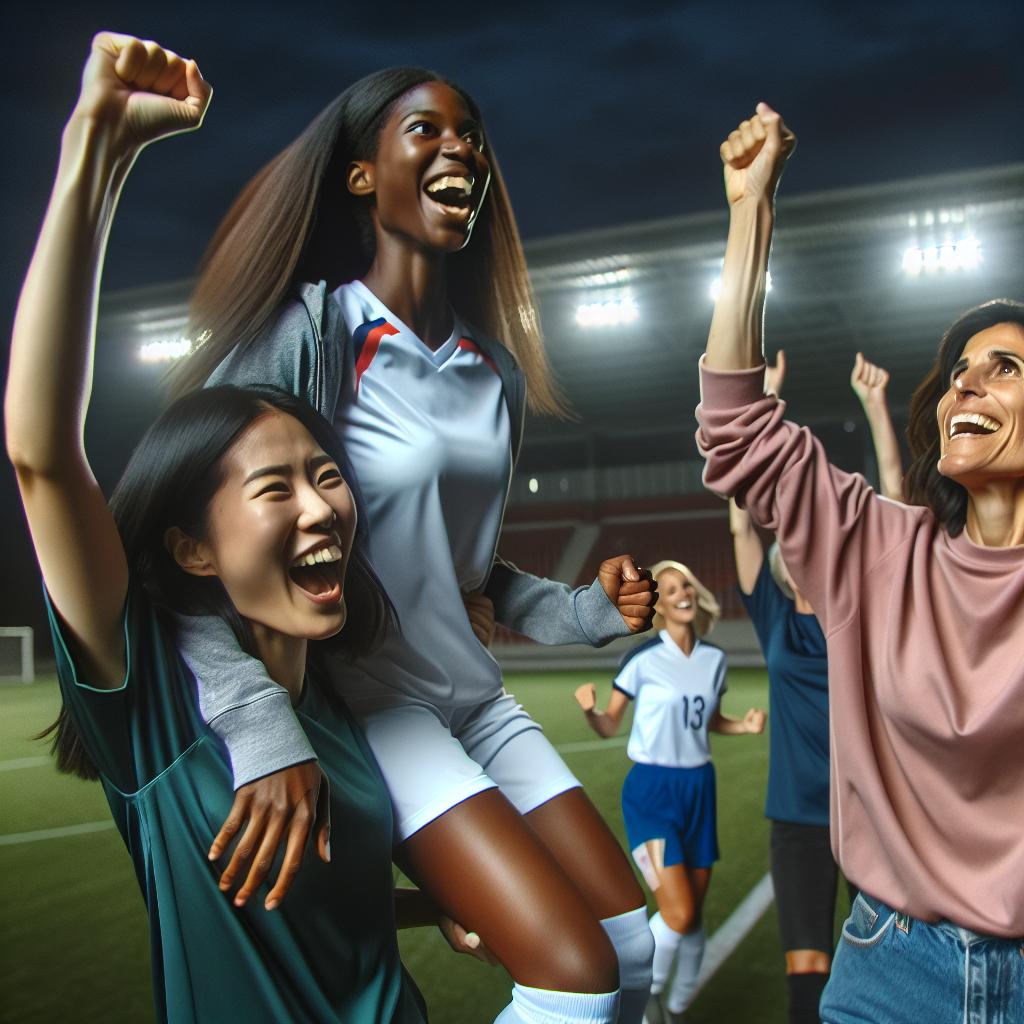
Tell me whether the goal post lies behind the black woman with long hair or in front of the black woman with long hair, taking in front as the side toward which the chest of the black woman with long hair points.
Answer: behind

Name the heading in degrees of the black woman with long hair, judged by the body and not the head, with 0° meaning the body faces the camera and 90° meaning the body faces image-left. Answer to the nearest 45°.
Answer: approximately 315°

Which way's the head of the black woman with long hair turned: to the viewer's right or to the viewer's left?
to the viewer's right
